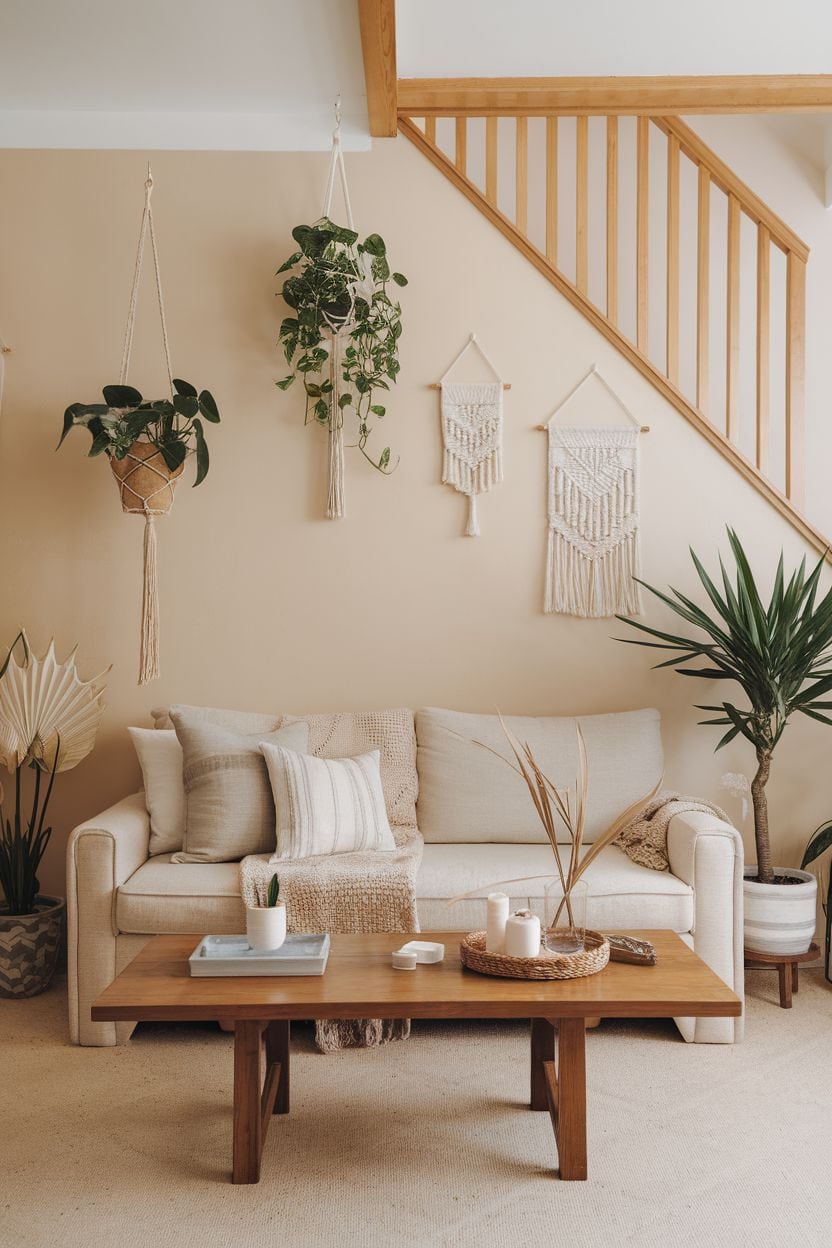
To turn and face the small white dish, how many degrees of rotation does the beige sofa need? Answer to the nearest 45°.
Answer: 0° — it already faces it

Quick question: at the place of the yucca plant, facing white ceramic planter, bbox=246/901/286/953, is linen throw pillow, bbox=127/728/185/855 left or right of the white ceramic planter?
right

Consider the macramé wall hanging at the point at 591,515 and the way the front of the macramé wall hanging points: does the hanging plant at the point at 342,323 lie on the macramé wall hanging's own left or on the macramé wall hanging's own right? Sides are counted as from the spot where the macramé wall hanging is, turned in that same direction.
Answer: on the macramé wall hanging's own right

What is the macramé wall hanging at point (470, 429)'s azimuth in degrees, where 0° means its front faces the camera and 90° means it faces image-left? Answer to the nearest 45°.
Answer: approximately 0°
